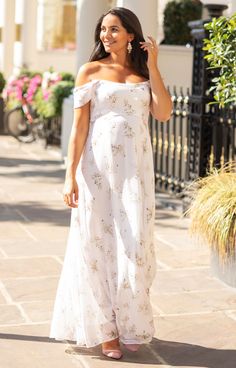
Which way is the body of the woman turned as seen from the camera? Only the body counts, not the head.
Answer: toward the camera

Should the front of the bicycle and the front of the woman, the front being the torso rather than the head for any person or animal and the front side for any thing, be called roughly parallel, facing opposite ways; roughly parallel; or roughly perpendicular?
roughly perpendicular

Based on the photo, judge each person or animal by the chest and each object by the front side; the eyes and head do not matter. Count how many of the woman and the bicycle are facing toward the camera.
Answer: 1

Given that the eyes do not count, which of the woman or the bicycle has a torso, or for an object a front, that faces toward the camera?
the woman

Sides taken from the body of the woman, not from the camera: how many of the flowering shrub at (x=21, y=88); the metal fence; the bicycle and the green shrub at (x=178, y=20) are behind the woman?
4

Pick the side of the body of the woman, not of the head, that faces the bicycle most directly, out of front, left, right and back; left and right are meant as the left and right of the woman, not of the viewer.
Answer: back

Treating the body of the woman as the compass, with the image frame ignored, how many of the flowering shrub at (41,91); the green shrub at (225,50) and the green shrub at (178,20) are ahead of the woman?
0

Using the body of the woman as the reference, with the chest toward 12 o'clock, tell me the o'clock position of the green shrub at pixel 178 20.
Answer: The green shrub is roughly at 6 o'clock from the woman.

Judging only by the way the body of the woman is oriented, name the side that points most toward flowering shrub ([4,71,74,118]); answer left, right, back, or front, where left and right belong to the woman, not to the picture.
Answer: back
